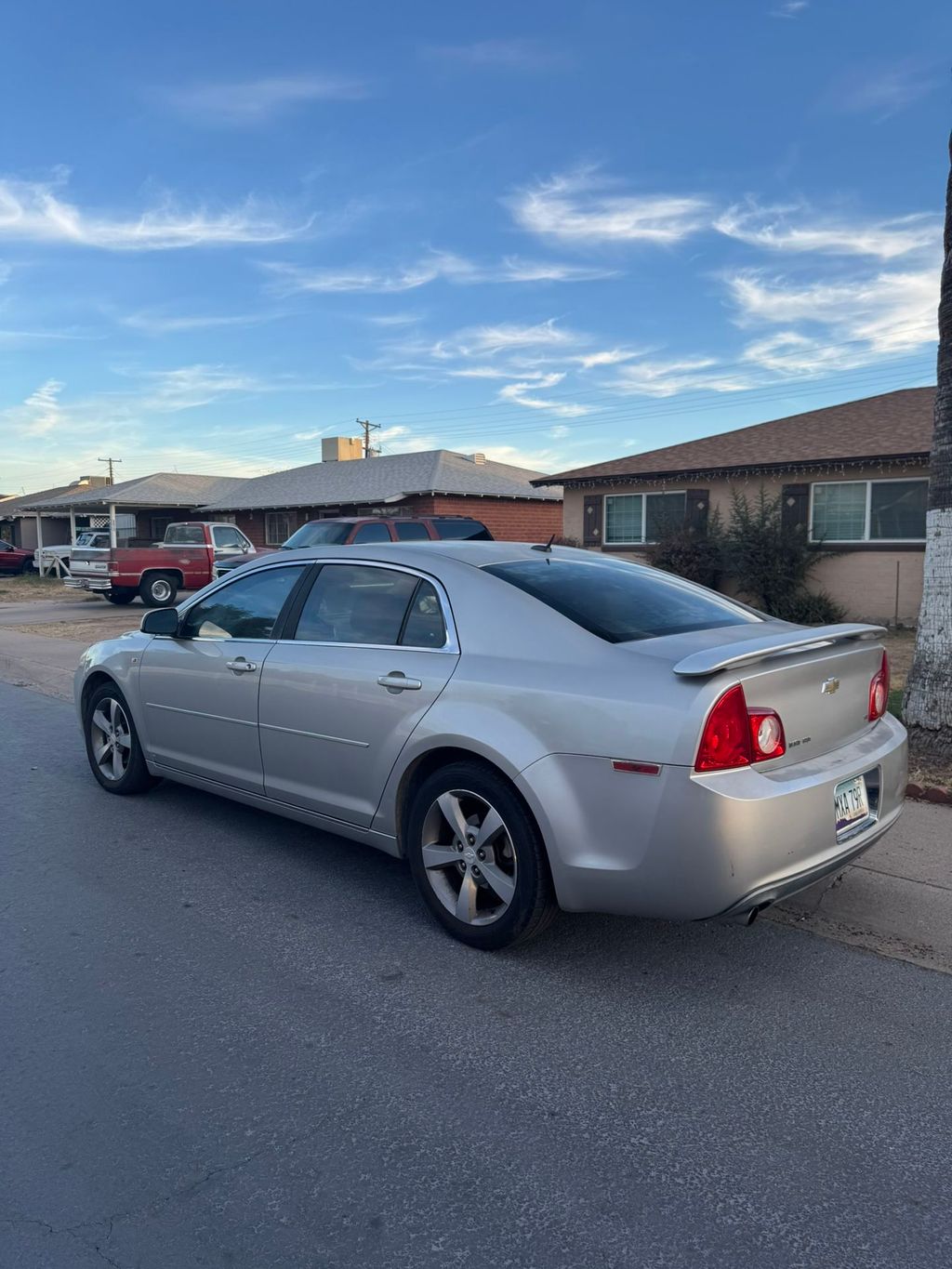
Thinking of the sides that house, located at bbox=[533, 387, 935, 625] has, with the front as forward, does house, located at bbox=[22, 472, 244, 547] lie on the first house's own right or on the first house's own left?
on the first house's own right

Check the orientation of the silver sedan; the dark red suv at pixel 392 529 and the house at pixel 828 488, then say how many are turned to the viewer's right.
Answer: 0

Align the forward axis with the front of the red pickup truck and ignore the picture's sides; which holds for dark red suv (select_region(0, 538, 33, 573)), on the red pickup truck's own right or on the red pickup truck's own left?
on the red pickup truck's own left

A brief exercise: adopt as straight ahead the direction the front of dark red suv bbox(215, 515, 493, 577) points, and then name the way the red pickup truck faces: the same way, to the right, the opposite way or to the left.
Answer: the opposite way

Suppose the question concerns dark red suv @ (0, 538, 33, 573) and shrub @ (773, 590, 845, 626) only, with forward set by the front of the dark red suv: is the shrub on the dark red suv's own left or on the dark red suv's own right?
on the dark red suv's own right

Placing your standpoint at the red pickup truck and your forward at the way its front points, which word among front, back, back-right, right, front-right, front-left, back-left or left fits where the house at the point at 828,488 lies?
right

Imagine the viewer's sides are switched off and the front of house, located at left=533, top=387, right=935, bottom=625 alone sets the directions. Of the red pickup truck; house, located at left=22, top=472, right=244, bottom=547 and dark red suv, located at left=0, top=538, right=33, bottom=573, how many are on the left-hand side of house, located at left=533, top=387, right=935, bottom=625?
0

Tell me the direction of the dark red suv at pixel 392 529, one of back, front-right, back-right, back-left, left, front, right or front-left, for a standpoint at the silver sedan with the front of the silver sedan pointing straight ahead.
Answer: front-right

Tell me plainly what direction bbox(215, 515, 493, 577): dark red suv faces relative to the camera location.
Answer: facing the viewer and to the left of the viewer

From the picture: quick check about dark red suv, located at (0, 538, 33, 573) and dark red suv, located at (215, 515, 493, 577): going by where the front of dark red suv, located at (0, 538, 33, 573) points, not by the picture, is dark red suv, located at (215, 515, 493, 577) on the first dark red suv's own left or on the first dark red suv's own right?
on the first dark red suv's own right

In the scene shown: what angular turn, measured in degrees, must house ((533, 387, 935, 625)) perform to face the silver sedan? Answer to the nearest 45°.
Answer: approximately 45° to its left

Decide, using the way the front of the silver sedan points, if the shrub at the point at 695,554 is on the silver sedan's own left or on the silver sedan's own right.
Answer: on the silver sedan's own right

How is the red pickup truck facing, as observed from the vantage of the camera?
facing away from the viewer and to the right of the viewer
